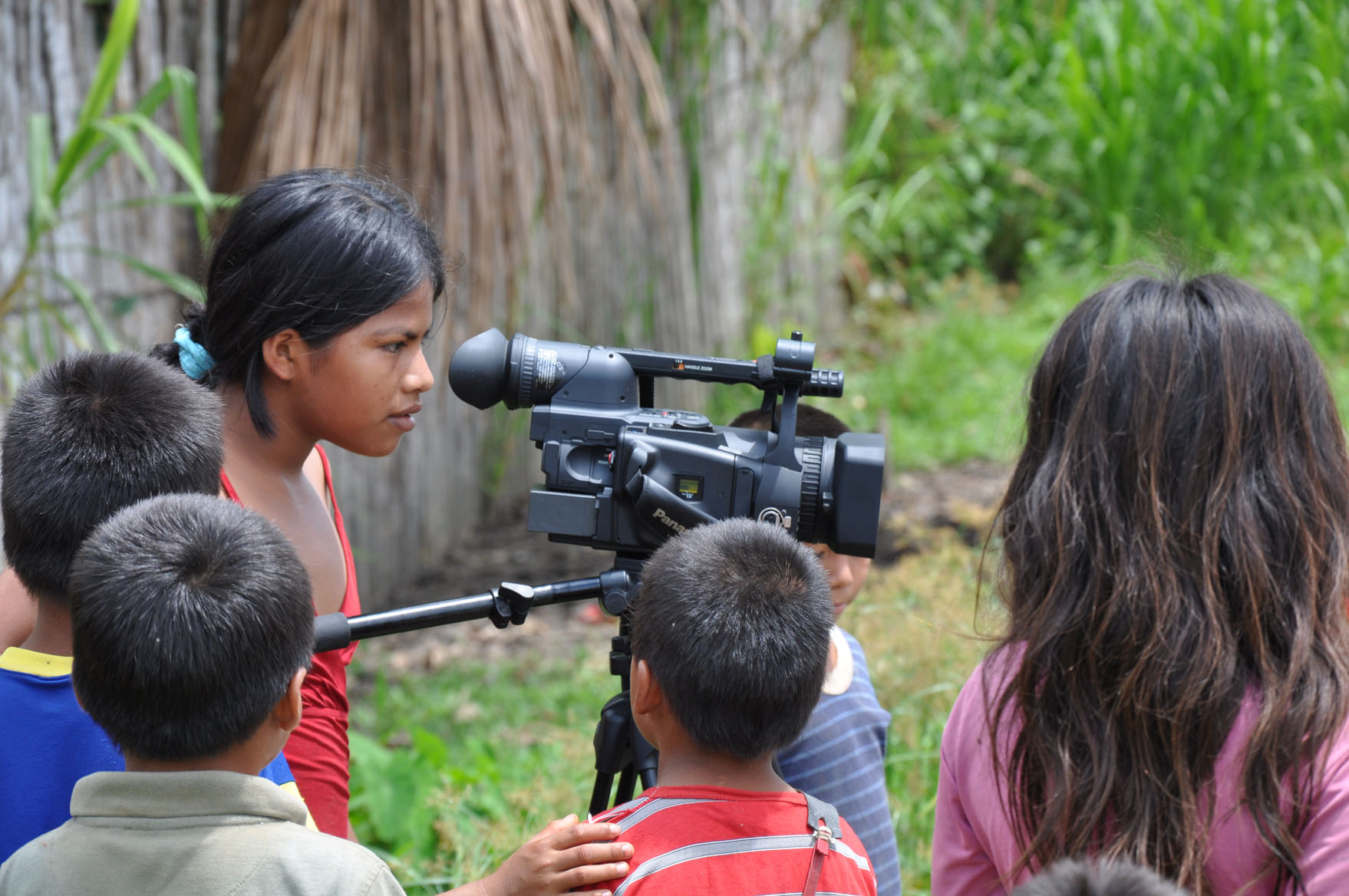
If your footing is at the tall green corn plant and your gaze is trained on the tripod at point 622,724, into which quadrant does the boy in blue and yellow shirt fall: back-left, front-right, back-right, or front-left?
front-right

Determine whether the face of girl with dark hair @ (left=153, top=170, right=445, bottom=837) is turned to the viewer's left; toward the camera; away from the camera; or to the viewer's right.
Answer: to the viewer's right

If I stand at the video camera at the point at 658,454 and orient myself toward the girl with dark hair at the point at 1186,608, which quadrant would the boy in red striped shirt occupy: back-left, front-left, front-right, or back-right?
front-right

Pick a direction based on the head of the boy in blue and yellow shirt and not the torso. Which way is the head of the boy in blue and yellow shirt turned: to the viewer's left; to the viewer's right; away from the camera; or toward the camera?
away from the camera

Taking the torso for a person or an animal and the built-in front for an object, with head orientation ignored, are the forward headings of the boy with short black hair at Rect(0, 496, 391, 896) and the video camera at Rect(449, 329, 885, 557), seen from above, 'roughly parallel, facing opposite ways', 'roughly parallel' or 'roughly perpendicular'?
roughly perpendicular

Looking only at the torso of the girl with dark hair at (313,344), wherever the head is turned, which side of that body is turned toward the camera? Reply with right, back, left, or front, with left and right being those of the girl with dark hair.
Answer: right

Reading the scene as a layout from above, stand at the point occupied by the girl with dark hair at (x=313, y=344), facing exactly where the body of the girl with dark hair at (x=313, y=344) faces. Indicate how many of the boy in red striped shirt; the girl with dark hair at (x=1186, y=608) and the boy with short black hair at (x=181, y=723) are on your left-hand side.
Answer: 0

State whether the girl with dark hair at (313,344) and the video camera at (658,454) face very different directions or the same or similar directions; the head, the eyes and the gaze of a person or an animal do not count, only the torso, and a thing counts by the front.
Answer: same or similar directions

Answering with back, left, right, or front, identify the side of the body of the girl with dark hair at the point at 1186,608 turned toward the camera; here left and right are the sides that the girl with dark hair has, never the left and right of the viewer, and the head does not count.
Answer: back

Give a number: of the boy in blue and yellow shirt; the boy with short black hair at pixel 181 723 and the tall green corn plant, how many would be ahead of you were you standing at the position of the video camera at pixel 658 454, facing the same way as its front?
0

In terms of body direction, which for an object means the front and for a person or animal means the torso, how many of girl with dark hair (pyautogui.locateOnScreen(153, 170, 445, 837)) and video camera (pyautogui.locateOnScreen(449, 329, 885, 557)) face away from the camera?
0

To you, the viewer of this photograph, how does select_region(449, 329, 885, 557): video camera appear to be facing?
facing to the right of the viewer

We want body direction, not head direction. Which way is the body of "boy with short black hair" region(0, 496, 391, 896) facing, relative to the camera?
away from the camera

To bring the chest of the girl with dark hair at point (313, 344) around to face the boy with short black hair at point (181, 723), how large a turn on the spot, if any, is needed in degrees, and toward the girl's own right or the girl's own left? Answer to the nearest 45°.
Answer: approximately 90° to the girl's own right
